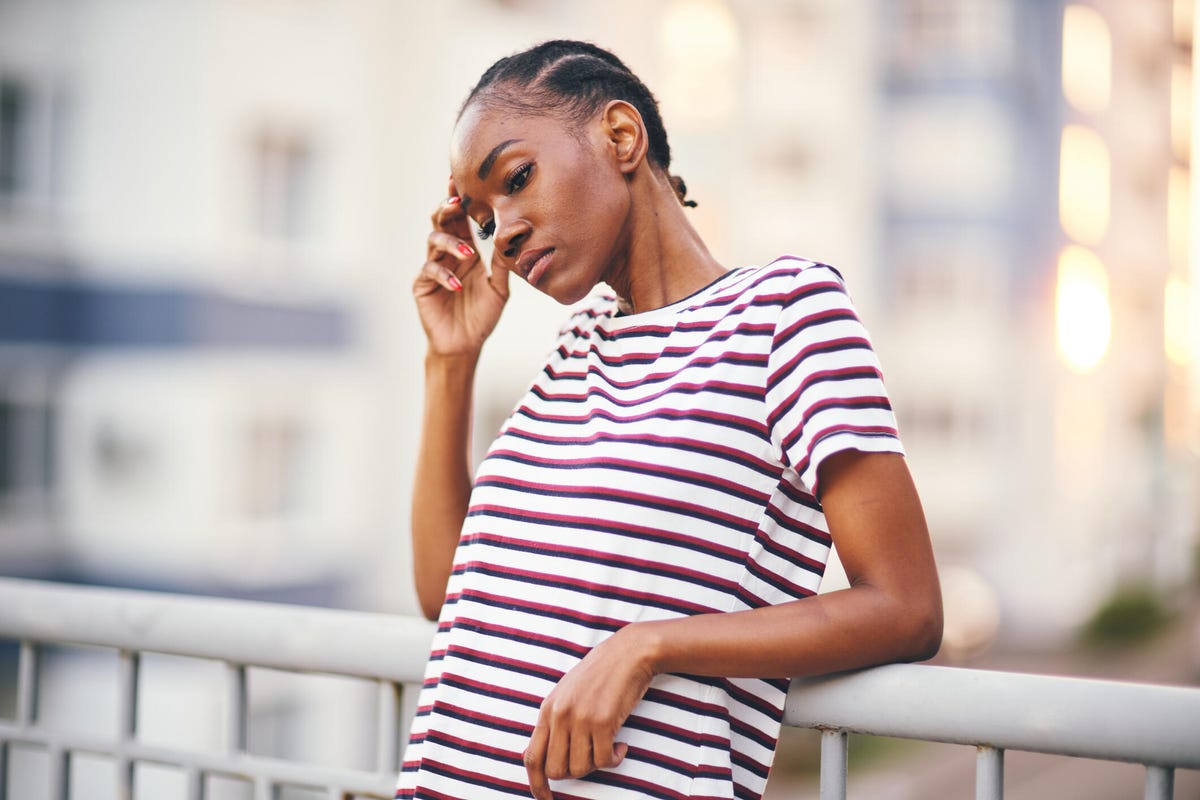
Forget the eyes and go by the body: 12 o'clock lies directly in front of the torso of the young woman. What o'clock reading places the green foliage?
The green foliage is roughly at 5 o'clock from the young woman.

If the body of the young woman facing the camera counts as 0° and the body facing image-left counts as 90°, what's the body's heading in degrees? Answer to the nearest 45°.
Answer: approximately 45°
